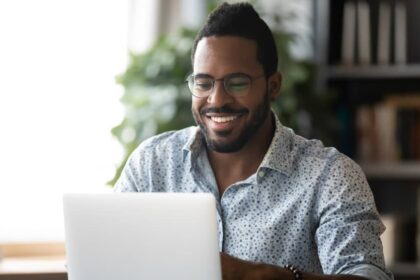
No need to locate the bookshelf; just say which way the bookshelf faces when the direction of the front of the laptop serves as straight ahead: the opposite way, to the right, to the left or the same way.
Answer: the opposite way

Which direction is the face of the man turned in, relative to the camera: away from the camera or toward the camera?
toward the camera

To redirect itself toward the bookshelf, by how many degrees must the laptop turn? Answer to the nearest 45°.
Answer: approximately 45° to its right

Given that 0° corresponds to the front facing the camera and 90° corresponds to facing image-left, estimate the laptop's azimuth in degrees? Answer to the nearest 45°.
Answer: approximately 180°

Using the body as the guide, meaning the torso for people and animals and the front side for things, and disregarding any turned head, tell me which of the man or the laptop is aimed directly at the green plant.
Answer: the laptop

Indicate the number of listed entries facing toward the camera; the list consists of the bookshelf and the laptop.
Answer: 1

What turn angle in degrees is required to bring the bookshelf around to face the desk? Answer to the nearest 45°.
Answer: approximately 45° to its right

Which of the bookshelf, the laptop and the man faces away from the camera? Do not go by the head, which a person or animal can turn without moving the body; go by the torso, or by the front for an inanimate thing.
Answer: the laptop

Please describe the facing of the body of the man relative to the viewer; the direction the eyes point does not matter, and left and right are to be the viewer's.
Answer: facing the viewer and to the left of the viewer

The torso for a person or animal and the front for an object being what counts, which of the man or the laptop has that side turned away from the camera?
the laptop

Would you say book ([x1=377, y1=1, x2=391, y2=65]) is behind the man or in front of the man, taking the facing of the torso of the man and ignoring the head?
behind

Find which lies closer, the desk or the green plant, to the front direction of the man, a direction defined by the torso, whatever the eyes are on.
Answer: the desk

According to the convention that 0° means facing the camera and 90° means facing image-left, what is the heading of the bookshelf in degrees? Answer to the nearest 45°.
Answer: approximately 0°

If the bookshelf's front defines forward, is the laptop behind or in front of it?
in front
